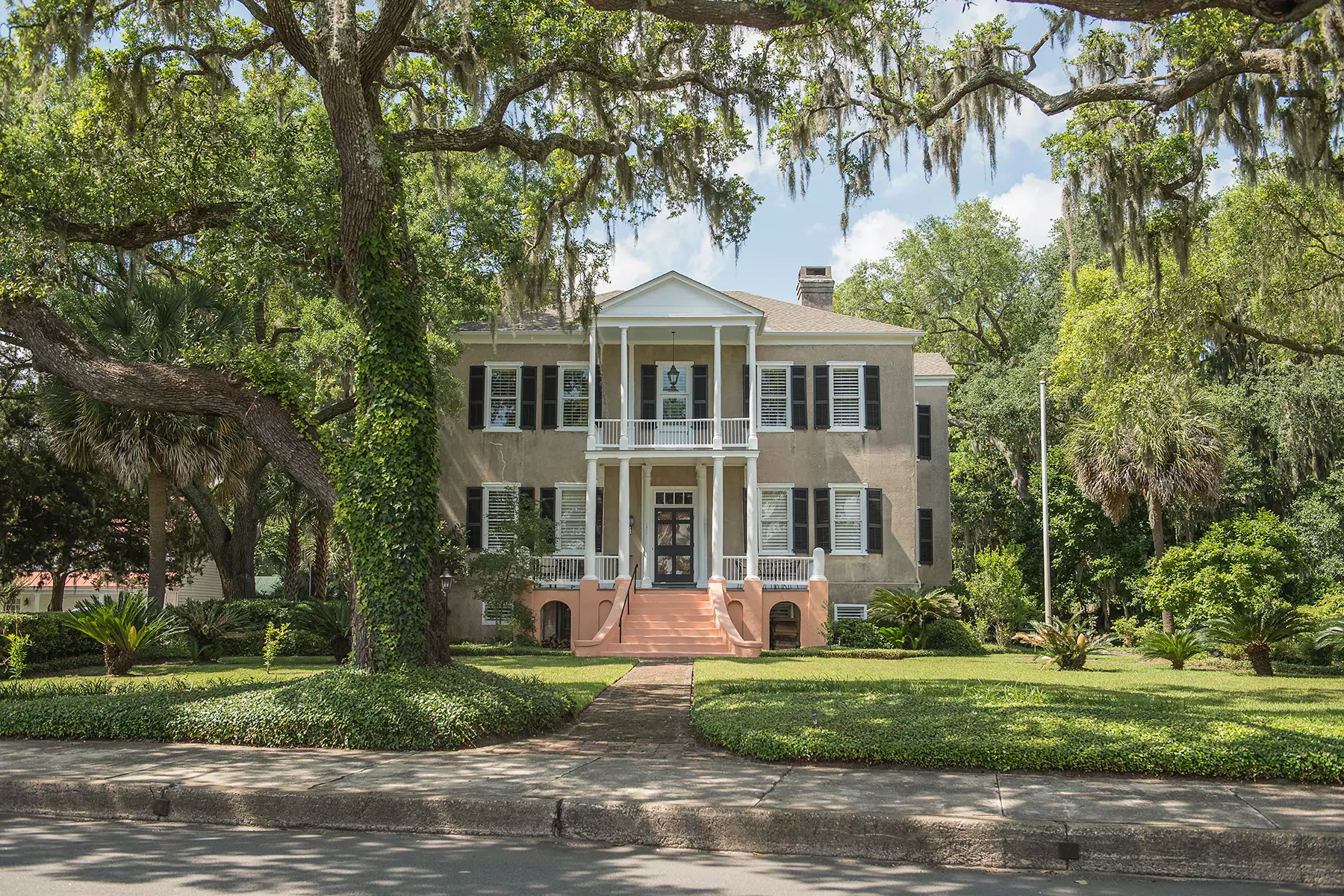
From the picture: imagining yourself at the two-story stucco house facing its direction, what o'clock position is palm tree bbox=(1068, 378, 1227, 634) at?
The palm tree is roughly at 9 o'clock from the two-story stucco house.

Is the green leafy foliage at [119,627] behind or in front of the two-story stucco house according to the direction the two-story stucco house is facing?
in front

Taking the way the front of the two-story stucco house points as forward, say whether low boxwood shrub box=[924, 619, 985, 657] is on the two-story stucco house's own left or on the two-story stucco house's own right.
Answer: on the two-story stucco house's own left

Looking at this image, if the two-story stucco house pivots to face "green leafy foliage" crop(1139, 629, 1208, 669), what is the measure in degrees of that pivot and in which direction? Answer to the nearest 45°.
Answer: approximately 45° to its left

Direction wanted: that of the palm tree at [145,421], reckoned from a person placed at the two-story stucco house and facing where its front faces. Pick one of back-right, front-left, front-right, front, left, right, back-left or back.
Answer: front-right

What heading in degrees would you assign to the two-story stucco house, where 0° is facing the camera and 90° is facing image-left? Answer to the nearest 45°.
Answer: approximately 0°

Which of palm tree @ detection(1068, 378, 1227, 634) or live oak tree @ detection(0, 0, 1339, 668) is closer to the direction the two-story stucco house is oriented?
the live oak tree

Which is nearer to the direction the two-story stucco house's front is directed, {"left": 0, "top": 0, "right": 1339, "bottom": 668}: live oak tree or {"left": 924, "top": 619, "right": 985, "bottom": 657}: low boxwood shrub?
the live oak tree
